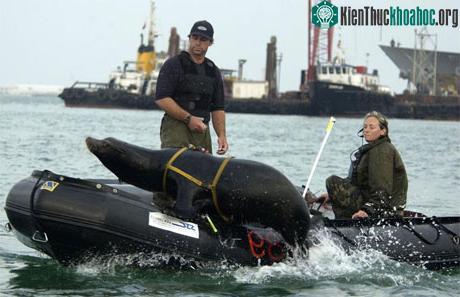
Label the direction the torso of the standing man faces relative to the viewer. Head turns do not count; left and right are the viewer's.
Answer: facing the viewer and to the right of the viewer

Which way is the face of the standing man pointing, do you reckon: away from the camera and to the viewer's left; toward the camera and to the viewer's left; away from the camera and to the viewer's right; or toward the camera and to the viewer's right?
toward the camera and to the viewer's left

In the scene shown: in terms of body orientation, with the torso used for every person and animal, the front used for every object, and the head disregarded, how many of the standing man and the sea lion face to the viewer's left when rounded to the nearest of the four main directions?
1

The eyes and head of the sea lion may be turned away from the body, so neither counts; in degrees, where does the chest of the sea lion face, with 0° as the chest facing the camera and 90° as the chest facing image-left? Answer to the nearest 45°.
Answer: approximately 90°
